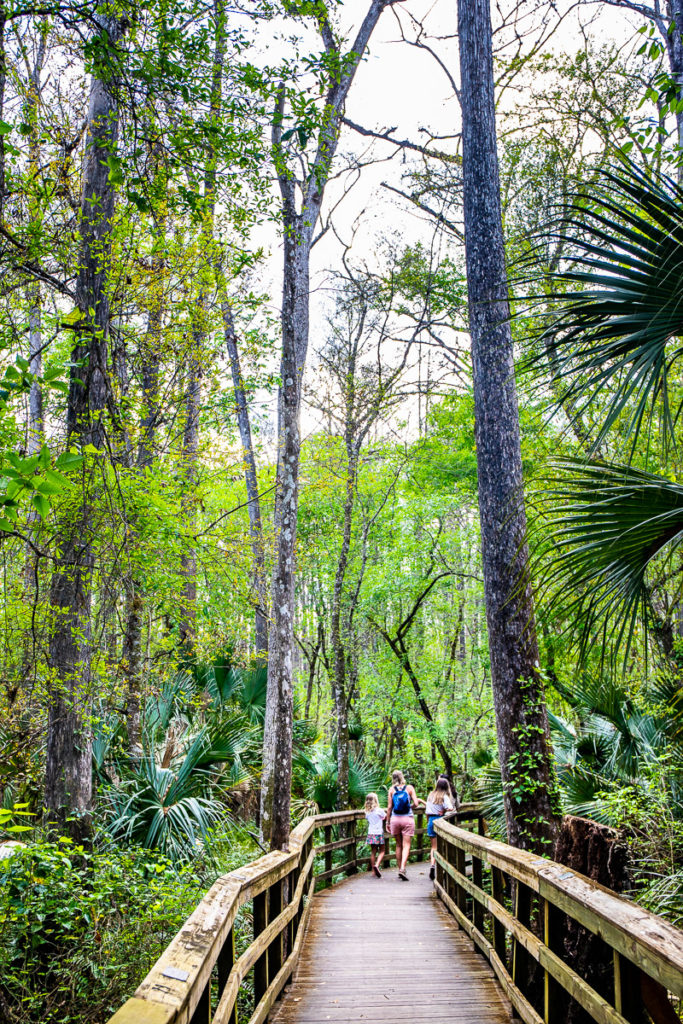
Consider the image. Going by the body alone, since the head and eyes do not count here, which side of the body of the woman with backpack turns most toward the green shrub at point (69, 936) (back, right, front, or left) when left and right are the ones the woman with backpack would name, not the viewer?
back

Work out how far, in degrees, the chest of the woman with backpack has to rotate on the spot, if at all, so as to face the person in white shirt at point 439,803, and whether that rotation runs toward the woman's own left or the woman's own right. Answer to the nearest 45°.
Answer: approximately 45° to the woman's own right

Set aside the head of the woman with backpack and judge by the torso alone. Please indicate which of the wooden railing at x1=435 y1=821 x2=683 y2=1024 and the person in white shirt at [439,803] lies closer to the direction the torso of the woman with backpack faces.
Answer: the person in white shirt

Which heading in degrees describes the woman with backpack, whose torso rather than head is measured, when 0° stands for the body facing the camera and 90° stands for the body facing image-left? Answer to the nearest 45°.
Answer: approximately 180°

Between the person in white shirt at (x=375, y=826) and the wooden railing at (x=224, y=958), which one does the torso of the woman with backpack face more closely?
the person in white shirt

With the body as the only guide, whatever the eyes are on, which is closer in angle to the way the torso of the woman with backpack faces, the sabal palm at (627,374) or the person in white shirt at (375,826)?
the person in white shirt

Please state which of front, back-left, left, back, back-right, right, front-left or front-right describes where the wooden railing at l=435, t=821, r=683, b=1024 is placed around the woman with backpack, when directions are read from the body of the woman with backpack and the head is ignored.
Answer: back

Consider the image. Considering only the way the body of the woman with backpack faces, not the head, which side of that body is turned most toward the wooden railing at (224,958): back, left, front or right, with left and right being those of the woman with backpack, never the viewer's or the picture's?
back
